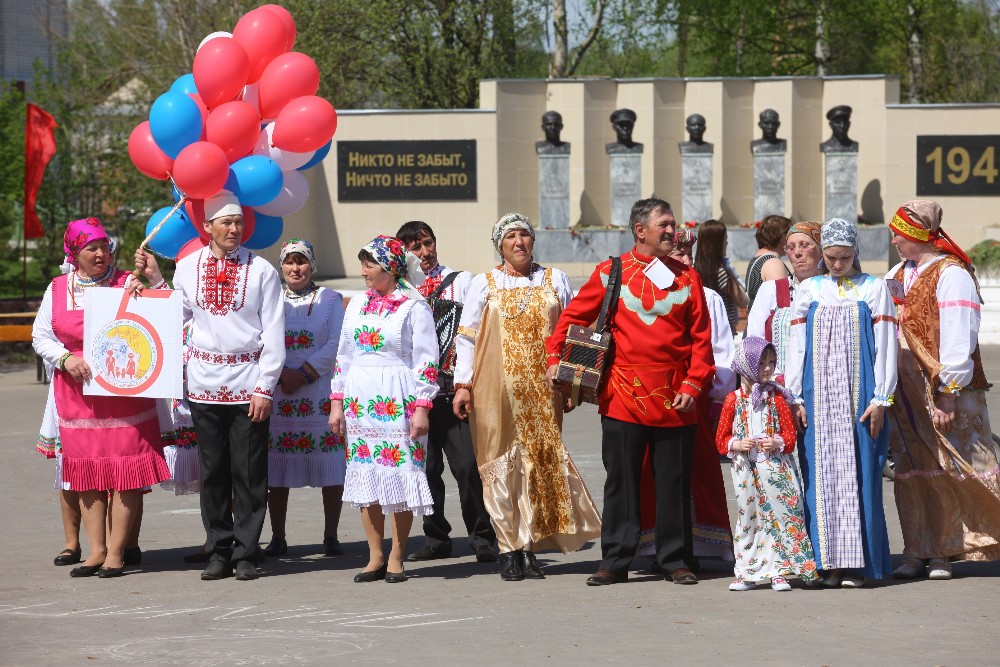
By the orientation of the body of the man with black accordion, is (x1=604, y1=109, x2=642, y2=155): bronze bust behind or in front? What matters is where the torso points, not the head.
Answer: behind

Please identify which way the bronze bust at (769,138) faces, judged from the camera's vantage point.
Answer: facing the viewer

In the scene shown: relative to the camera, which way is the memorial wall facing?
toward the camera

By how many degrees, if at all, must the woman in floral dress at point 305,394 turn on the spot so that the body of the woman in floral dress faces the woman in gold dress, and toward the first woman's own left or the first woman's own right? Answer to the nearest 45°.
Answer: approximately 45° to the first woman's own left

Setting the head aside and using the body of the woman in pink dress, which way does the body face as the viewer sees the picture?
toward the camera

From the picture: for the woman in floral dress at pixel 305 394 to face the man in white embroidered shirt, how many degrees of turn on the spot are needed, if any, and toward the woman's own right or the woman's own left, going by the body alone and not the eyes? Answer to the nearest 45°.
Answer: approximately 45° to the woman's own right

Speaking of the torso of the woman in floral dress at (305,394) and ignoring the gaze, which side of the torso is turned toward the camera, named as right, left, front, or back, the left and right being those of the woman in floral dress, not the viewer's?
front

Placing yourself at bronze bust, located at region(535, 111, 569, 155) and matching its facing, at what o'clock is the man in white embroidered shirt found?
The man in white embroidered shirt is roughly at 12 o'clock from the bronze bust.

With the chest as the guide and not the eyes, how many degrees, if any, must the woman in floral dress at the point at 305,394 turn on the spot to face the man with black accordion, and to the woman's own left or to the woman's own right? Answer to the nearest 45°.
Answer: approximately 90° to the woman's own left

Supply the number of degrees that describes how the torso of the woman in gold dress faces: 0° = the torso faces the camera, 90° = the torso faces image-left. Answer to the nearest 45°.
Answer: approximately 0°

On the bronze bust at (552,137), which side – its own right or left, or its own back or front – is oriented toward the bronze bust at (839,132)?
left
